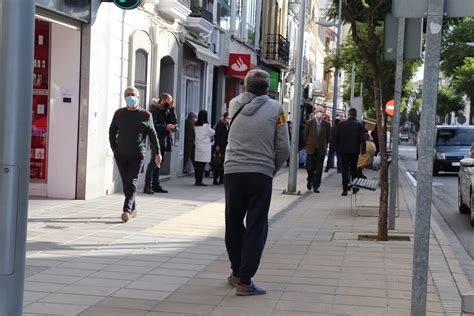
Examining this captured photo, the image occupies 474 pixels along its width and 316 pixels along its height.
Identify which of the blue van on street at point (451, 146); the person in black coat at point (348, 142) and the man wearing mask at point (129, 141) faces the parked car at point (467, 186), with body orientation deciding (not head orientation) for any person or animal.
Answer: the blue van on street at point (451, 146)

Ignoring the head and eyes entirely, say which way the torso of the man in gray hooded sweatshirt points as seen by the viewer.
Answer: away from the camera

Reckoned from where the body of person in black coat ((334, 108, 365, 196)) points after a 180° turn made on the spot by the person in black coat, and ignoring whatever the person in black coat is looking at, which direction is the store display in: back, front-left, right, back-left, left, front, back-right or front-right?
front-right

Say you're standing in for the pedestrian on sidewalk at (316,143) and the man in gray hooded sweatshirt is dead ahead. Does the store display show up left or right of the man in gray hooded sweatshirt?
right

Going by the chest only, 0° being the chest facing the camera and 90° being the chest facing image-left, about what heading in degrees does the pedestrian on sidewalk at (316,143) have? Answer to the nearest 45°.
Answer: approximately 0°

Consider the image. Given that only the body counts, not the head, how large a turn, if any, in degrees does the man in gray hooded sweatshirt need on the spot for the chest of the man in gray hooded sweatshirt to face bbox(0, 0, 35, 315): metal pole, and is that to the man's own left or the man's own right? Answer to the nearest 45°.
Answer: approximately 135° to the man's own left

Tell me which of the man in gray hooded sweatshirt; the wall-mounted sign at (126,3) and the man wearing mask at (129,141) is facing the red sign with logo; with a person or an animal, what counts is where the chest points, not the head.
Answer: the man in gray hooded sweatshirt

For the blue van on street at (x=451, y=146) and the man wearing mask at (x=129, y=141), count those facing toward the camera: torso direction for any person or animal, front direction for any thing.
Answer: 2

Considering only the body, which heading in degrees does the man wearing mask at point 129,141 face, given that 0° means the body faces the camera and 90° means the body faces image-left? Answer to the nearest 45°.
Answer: approximately 0°

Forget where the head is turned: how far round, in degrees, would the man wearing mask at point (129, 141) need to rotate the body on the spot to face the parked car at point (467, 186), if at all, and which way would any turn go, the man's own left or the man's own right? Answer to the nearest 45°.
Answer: approximately 90° to the man's own left

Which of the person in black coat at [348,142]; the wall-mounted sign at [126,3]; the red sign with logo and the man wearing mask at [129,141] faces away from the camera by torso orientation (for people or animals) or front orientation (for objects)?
the person in black coat

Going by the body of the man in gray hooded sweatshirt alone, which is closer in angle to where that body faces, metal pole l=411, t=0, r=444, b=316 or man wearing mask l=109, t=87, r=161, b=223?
the man wearing mask

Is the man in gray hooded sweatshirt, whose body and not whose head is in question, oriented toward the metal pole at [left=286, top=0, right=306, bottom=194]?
yes
